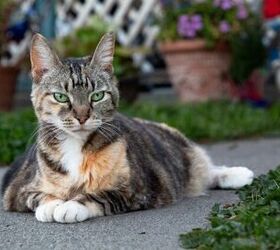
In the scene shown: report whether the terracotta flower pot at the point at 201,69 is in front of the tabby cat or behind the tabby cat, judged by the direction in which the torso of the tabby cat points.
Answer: behind

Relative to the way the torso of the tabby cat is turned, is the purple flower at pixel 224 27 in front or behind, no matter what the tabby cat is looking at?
behind

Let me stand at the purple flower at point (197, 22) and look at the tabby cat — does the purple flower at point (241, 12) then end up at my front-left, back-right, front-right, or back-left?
back-left

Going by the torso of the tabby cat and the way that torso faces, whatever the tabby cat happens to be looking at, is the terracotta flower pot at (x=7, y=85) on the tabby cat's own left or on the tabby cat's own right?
on the tabby cat's own right

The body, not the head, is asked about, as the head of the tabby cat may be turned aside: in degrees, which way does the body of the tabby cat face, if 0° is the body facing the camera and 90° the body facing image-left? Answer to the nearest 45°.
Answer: approximately 45°

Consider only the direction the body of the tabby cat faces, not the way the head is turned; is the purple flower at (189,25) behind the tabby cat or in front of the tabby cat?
behind

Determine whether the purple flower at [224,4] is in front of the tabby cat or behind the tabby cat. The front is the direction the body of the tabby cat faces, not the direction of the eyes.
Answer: behind

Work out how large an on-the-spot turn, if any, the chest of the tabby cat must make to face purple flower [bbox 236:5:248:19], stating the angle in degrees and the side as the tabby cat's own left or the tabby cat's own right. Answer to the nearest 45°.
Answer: approximately 135° to the tabby cat's own right

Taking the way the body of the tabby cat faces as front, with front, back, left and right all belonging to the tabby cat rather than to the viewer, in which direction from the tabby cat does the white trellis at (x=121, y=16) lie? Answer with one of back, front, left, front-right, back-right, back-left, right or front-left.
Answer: back-right

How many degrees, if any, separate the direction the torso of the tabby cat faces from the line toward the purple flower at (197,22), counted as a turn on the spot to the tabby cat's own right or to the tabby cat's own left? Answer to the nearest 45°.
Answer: approximately 135° to the tabby cat's own right
